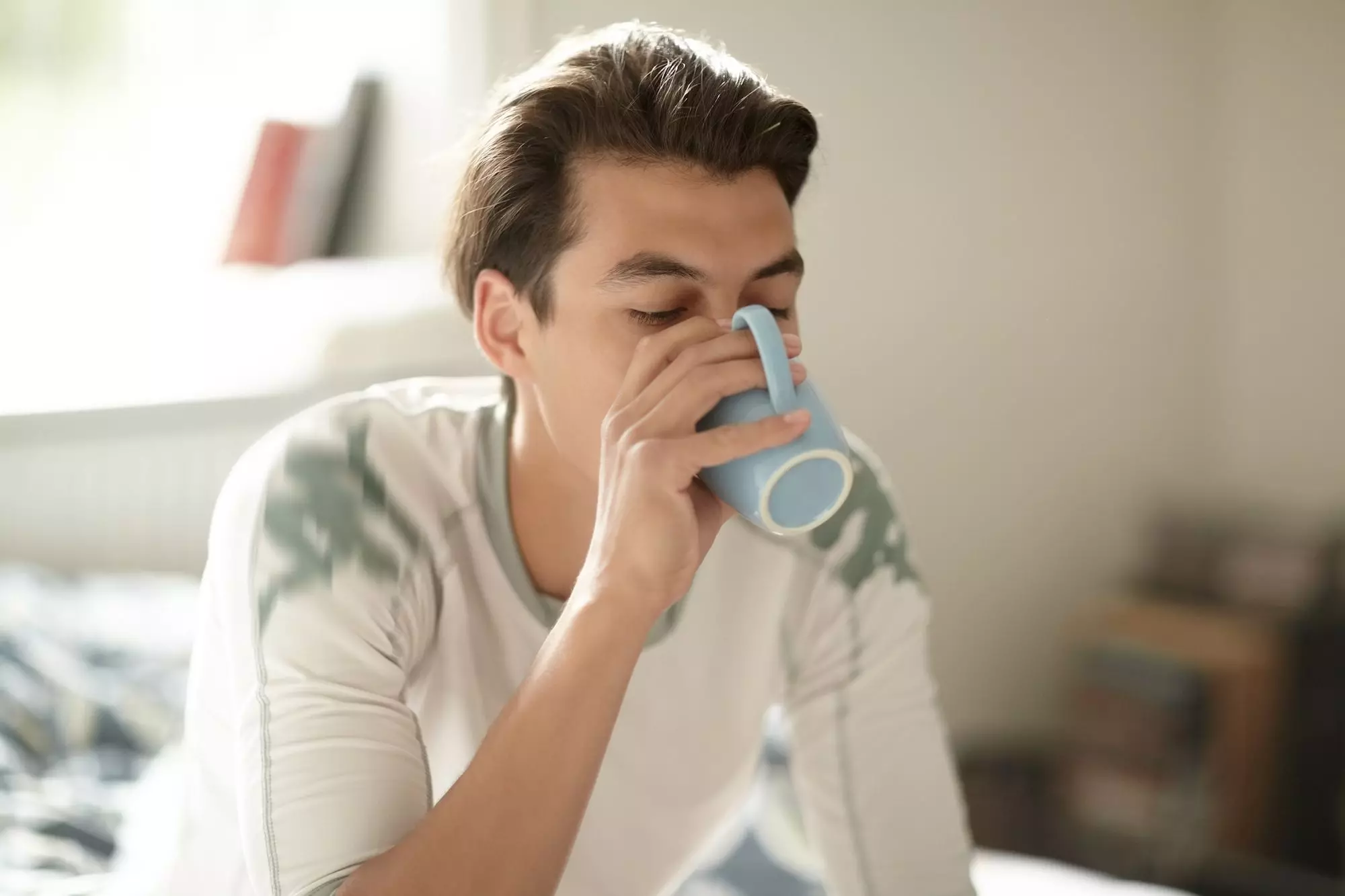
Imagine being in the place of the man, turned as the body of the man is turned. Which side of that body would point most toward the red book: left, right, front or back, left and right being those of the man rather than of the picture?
back
